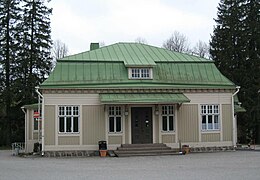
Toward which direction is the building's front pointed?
toward the camera

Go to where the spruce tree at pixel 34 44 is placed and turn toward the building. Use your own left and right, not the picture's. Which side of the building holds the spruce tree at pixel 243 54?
left

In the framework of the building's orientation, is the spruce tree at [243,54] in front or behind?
behind

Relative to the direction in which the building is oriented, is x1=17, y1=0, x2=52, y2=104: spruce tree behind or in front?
behind

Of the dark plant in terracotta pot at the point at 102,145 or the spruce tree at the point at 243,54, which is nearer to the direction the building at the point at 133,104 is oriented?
the dark plant in terracotta pot

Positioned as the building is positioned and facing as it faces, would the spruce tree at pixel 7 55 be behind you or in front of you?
behind
